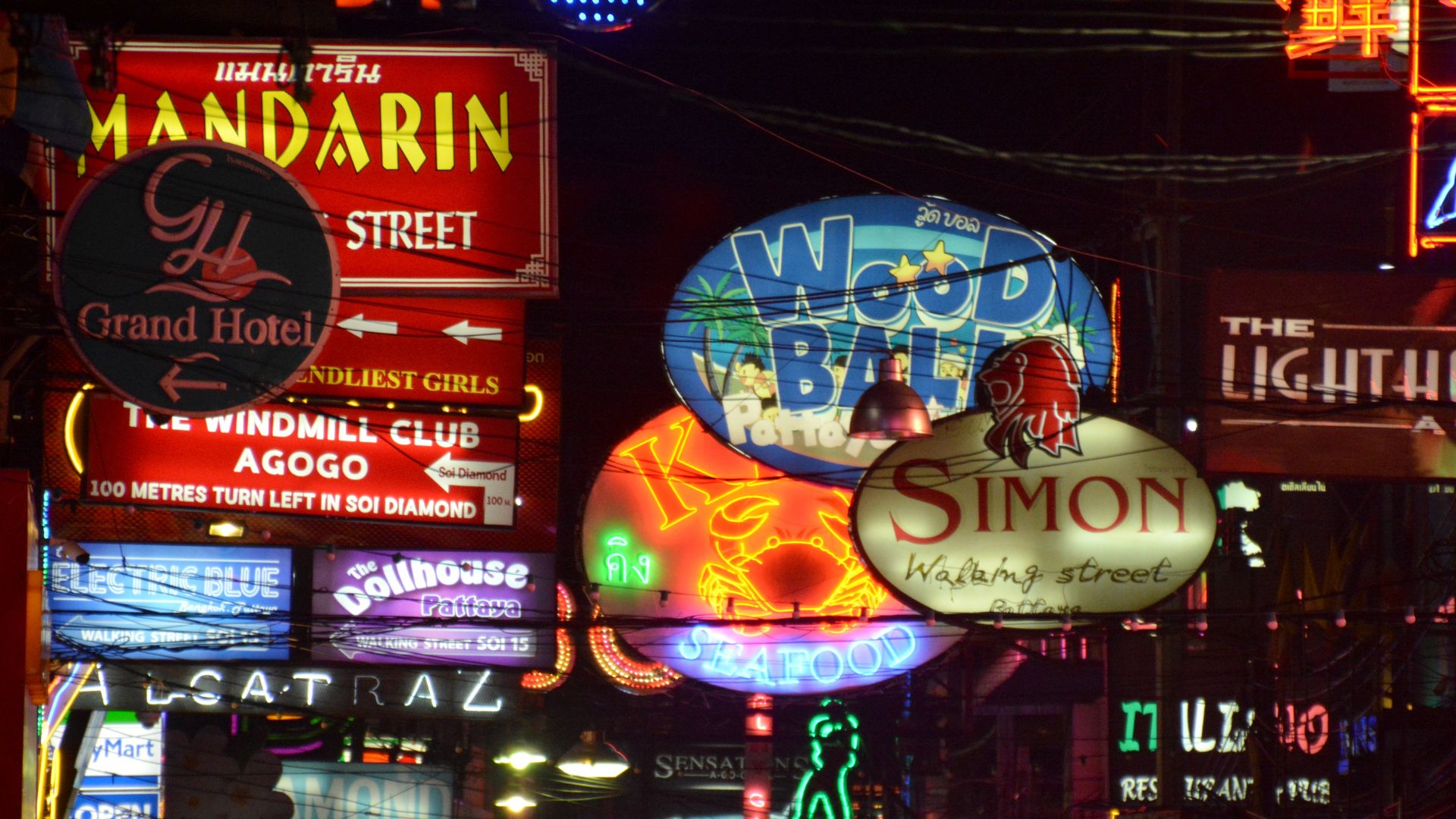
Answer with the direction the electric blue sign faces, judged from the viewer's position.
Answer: facing the viewer

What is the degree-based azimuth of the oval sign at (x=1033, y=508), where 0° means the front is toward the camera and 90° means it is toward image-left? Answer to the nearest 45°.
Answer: approximately 0°

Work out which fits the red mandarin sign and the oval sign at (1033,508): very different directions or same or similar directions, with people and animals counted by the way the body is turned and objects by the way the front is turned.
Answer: same or similar directions

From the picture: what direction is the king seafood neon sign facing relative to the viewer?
toward the camera

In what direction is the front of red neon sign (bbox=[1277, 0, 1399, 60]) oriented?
toward the camera

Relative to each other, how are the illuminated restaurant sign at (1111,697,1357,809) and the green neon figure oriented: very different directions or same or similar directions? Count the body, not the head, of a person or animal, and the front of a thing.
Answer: same or similar directions

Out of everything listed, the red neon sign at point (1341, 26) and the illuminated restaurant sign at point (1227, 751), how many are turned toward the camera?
2

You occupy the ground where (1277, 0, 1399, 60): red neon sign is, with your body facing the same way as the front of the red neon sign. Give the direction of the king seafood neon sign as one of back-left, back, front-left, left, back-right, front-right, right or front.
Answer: right
